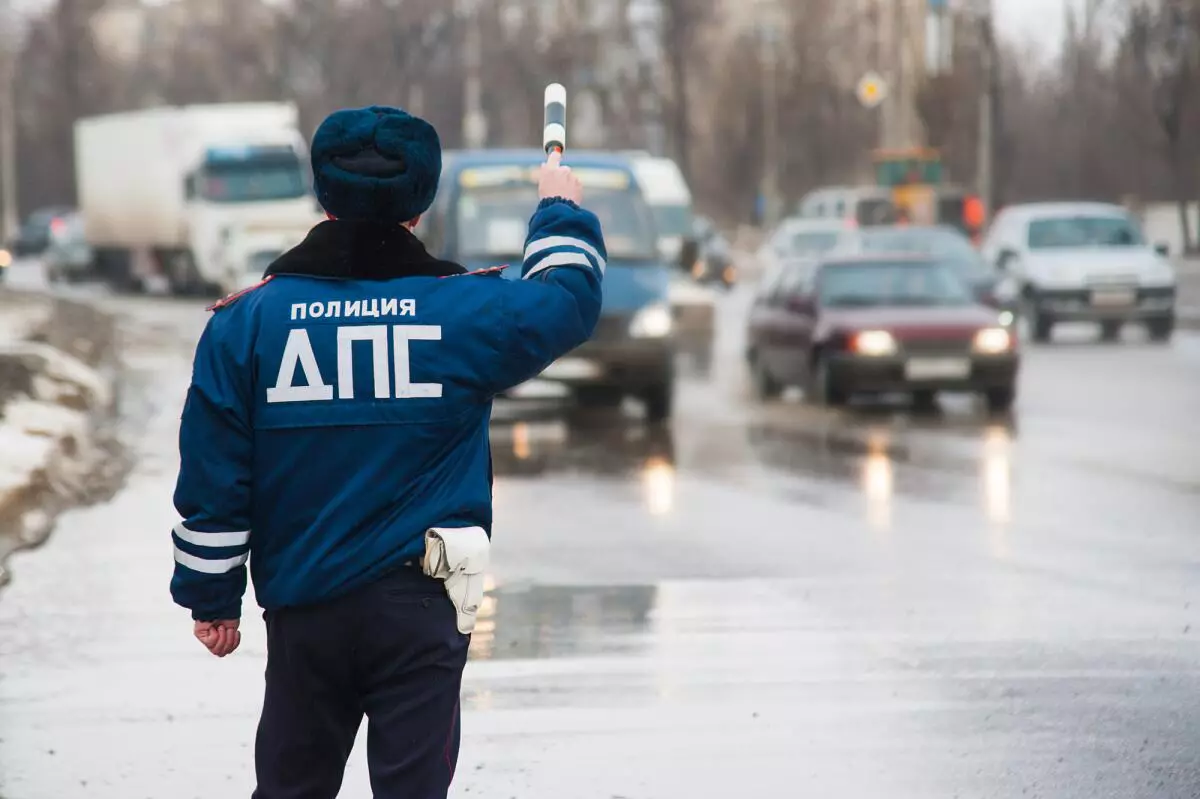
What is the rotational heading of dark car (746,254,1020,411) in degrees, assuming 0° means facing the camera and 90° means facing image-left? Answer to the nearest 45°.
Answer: approximately 315°

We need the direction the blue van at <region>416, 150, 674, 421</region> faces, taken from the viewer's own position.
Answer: facing the viewer

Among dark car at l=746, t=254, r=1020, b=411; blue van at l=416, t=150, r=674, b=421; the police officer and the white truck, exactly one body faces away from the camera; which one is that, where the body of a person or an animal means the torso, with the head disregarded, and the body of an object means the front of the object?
the police officer

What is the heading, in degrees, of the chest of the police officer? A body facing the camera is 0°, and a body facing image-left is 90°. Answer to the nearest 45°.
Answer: approximately 180°

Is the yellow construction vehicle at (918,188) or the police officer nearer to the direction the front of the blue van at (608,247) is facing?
the police officer

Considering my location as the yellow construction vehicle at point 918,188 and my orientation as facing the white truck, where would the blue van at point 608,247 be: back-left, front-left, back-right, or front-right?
front-left

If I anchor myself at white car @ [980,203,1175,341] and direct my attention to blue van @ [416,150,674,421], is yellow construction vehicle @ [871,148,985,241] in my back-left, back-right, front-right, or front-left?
back-right

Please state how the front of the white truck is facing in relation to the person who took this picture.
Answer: facing the viewer and to the right of the viewer

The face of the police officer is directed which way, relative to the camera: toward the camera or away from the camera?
away from the camera

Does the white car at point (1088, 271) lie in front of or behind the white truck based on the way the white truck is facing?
in front

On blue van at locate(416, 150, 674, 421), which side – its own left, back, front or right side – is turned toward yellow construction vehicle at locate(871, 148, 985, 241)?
back

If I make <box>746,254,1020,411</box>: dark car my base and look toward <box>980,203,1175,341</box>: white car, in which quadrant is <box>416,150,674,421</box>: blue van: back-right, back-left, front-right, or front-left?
back-left

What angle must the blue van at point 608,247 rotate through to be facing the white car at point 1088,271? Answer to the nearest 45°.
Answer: approximately 135° to its left
